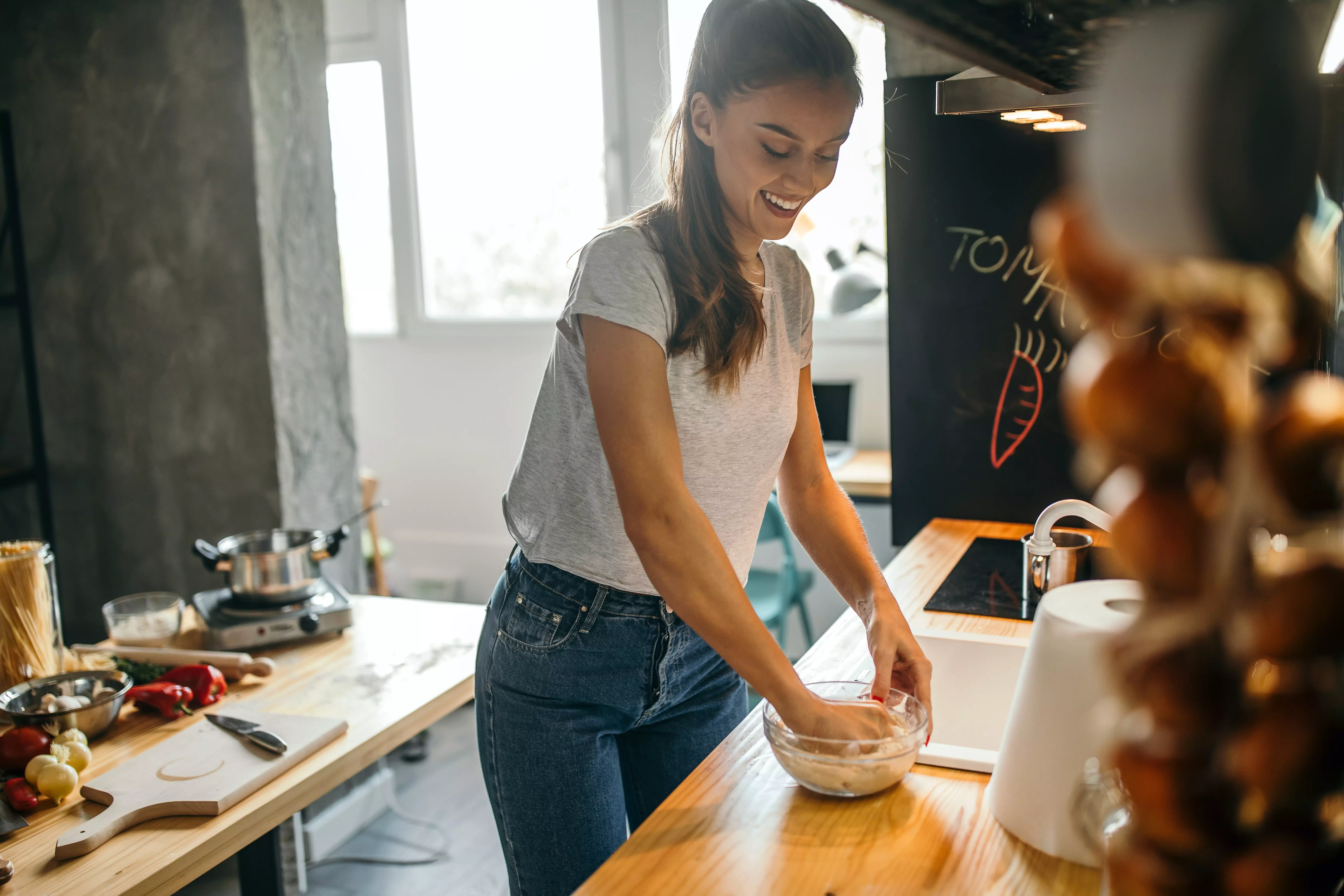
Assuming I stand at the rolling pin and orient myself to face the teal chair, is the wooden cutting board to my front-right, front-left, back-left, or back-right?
back-right

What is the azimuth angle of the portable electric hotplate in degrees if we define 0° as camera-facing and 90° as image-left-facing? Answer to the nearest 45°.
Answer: approximately 315°

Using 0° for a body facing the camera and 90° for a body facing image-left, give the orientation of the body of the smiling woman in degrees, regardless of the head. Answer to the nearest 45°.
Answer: approximately 315°

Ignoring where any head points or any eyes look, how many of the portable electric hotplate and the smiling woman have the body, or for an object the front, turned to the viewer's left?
0

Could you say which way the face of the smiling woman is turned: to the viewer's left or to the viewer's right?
to the viewer's right
